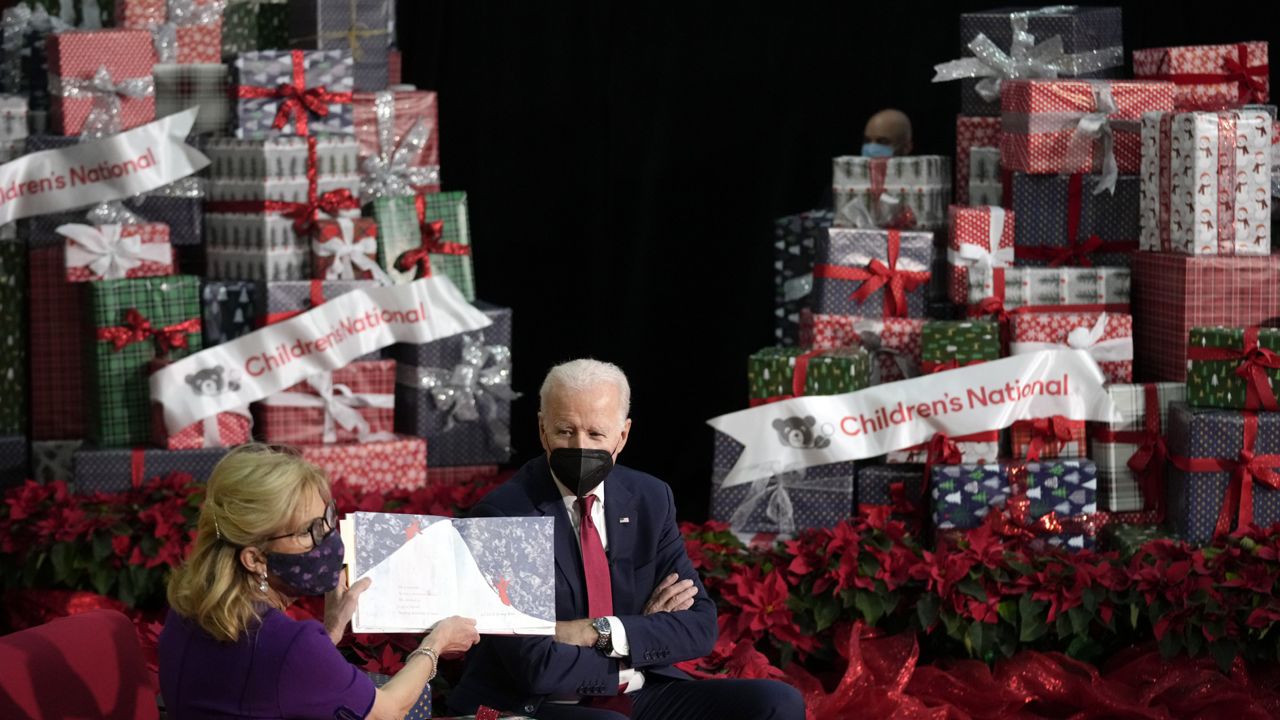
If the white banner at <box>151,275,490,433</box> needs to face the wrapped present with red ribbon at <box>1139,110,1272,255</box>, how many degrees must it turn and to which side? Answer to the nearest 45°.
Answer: approximately 90° to its left

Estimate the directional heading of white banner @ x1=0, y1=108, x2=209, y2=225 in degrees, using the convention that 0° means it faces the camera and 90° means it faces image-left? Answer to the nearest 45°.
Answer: approximately 0°

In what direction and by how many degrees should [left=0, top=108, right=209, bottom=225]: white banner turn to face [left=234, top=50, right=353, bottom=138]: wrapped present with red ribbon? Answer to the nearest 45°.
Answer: approximately 90° to its left

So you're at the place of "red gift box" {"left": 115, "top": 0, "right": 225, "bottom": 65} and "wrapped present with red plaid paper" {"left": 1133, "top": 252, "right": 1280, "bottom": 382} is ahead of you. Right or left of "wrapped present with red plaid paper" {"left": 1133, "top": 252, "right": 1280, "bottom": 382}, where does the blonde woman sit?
right

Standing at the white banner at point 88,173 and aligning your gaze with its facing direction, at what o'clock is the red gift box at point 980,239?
The red gift box is roughly at 10 o'clock from the white banner.

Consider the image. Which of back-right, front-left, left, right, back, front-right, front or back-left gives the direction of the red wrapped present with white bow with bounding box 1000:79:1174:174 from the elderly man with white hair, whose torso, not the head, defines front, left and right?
back-left

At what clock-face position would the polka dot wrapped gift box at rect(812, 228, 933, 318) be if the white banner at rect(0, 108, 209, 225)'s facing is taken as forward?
The polka dot wrapped gift box is roughly at 10 o'clock from the white banner.

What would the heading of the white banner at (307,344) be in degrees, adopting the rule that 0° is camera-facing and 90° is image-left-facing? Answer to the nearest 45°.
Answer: approximately 0°

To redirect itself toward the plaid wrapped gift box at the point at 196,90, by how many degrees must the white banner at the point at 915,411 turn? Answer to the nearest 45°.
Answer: approximately 90° to its right

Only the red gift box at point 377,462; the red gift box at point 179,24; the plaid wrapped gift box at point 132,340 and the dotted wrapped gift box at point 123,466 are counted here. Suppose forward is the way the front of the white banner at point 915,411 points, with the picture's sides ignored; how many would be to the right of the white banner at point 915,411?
4
